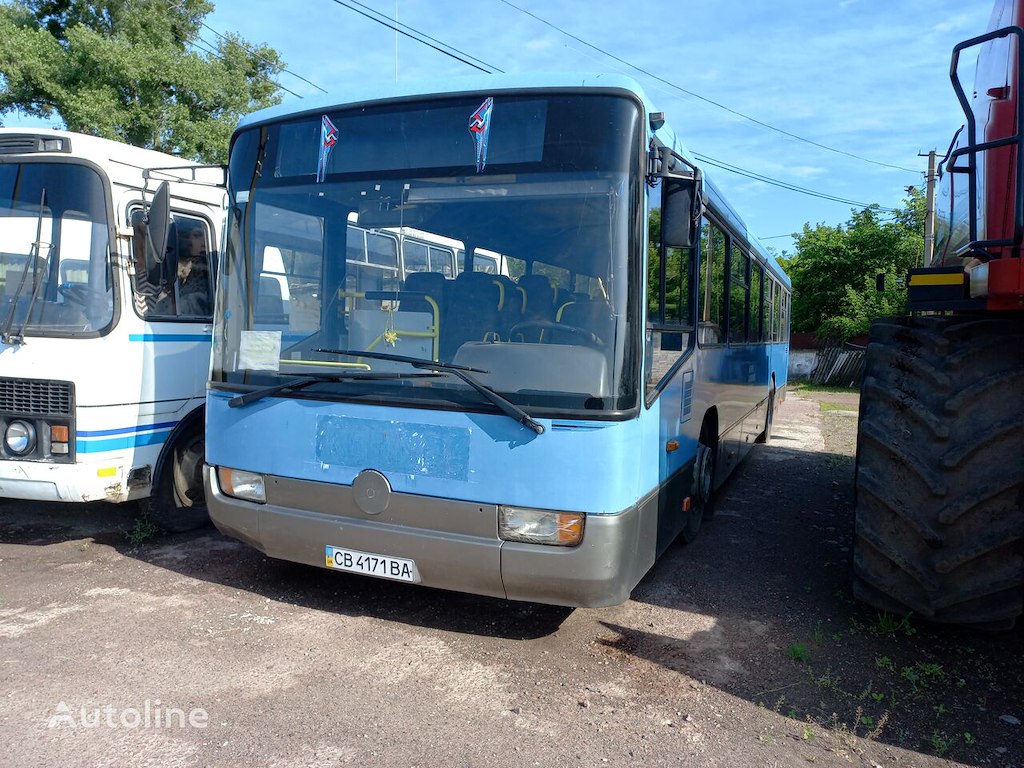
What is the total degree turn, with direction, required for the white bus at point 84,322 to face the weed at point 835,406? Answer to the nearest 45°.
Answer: approximately 180°

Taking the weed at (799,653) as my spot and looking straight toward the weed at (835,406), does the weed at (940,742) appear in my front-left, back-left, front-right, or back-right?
back-right

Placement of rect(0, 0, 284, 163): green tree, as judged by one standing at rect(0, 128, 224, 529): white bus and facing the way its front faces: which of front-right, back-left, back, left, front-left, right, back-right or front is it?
back-right

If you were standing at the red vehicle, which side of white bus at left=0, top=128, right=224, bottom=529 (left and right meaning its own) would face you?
left

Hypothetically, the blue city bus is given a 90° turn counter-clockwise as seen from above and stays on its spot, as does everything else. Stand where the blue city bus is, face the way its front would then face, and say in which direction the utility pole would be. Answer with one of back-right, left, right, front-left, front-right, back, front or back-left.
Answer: left

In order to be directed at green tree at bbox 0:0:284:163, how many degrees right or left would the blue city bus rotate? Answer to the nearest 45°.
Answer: approximately 90° to its right

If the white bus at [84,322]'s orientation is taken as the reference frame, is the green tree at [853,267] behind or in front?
behind

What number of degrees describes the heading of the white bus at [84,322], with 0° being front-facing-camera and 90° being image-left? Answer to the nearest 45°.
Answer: approximately 45°

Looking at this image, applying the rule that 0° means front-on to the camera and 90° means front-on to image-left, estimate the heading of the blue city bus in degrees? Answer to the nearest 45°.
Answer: approximately 45°

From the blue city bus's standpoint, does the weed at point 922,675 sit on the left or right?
on its left
